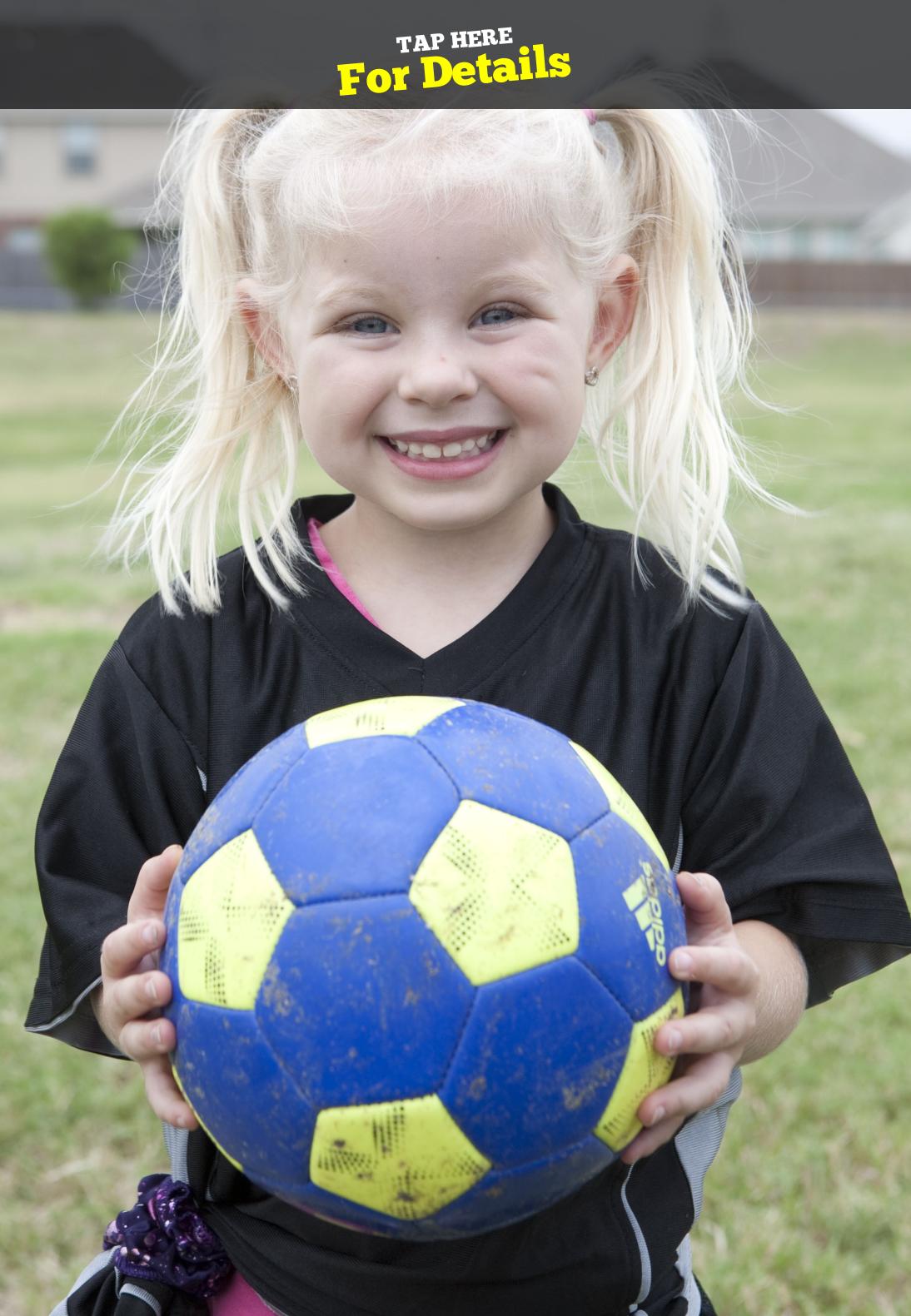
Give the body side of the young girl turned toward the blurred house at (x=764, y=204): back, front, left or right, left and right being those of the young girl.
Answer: back

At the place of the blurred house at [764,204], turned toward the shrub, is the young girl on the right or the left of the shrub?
left

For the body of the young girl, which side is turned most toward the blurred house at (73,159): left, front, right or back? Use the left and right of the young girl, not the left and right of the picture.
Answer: back

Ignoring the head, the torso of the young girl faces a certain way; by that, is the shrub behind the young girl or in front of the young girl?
behind

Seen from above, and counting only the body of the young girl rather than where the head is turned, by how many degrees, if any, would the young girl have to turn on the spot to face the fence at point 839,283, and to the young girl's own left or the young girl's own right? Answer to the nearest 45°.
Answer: approximately 180°

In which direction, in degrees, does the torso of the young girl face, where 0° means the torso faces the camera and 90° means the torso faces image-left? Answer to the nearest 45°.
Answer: approximately 0°

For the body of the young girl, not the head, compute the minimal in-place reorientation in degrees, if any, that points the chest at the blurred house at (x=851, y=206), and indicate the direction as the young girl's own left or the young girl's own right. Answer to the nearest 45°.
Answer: approximately 180°
